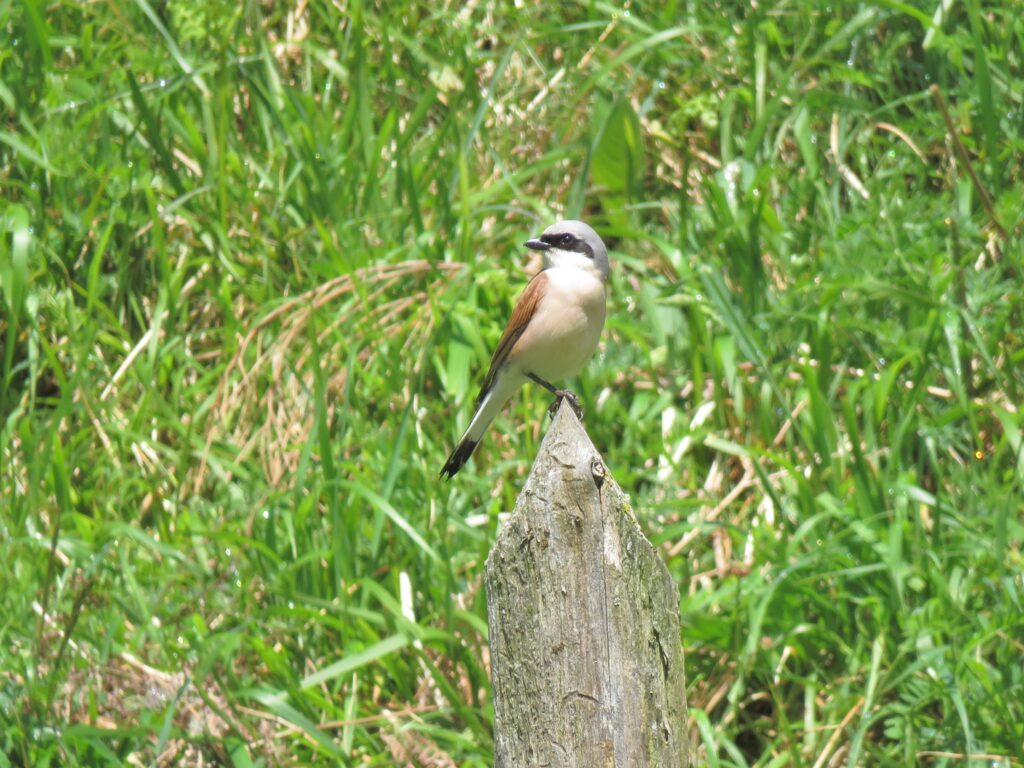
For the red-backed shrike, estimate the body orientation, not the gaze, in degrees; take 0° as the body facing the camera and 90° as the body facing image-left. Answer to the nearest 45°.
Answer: approximately 315°
